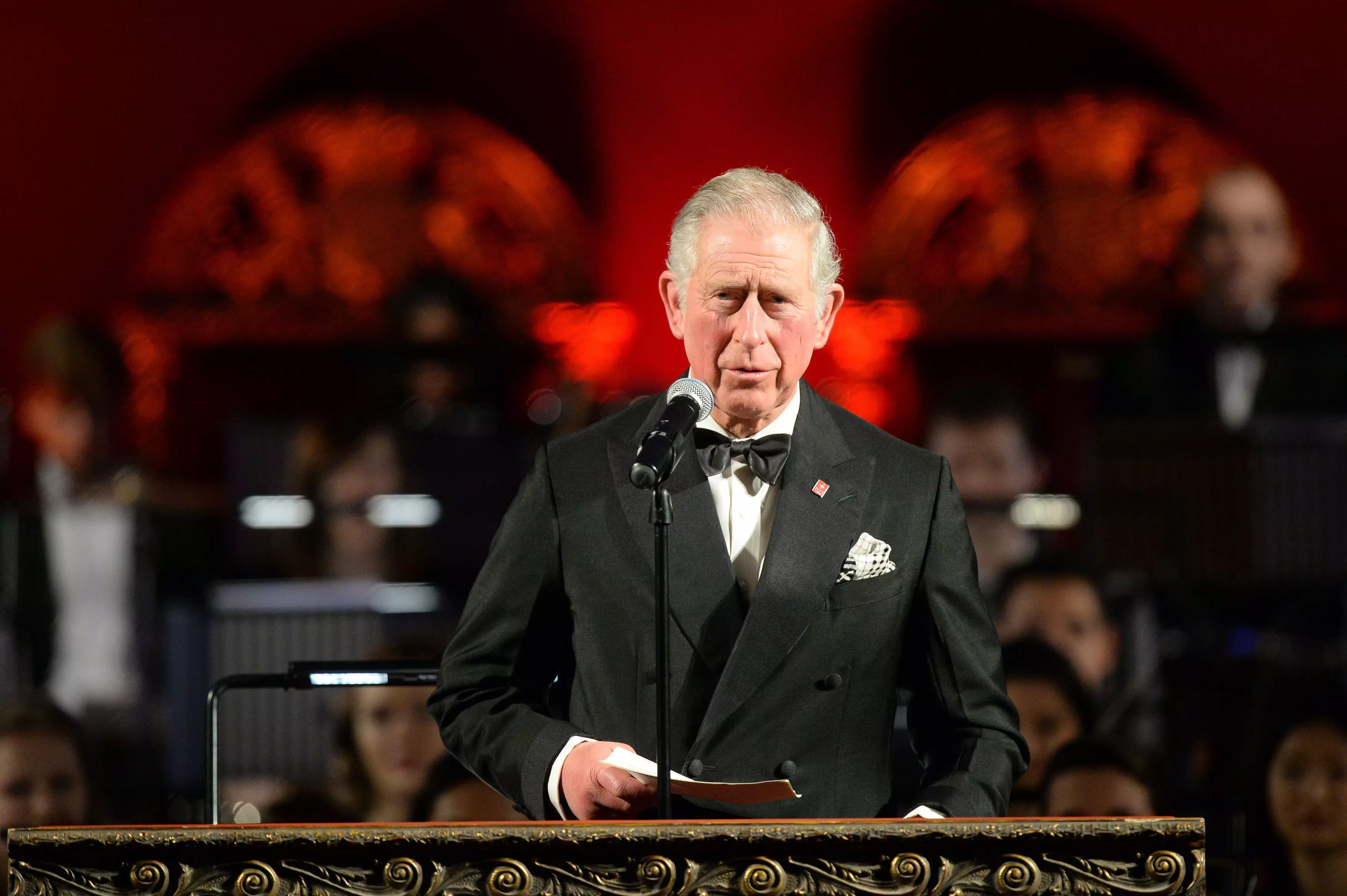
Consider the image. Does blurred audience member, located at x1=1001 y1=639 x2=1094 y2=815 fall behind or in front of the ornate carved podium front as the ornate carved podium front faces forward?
behind

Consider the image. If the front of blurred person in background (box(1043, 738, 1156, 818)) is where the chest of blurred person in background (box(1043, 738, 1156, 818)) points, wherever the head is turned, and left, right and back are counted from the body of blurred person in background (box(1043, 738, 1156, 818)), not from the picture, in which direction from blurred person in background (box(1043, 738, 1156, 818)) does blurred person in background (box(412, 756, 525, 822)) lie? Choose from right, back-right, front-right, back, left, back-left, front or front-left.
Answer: right

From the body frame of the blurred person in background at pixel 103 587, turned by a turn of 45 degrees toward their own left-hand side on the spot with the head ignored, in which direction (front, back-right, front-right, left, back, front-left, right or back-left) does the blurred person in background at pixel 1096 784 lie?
front-left

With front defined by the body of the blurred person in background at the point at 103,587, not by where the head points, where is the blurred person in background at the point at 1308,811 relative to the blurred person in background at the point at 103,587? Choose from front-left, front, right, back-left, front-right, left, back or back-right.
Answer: left

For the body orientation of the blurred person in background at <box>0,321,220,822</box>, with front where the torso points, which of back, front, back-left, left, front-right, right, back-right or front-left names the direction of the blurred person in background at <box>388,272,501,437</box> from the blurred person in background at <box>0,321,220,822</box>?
back

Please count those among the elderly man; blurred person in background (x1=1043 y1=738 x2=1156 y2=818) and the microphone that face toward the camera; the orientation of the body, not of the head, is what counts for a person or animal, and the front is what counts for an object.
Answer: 2

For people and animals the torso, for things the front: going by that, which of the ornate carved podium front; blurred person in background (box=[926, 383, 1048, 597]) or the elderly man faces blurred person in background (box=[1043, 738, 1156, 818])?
blurred person in background (box=[926, 383, 1048, 597])

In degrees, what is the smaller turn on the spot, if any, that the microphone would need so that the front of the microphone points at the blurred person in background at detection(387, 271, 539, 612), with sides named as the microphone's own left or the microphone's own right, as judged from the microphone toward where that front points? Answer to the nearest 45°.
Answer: approximately 45° to the microphone's own left

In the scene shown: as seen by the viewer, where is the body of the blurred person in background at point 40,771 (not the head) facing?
toward the camera

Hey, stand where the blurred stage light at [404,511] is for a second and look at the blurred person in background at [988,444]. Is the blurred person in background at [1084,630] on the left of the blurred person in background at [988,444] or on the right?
right
